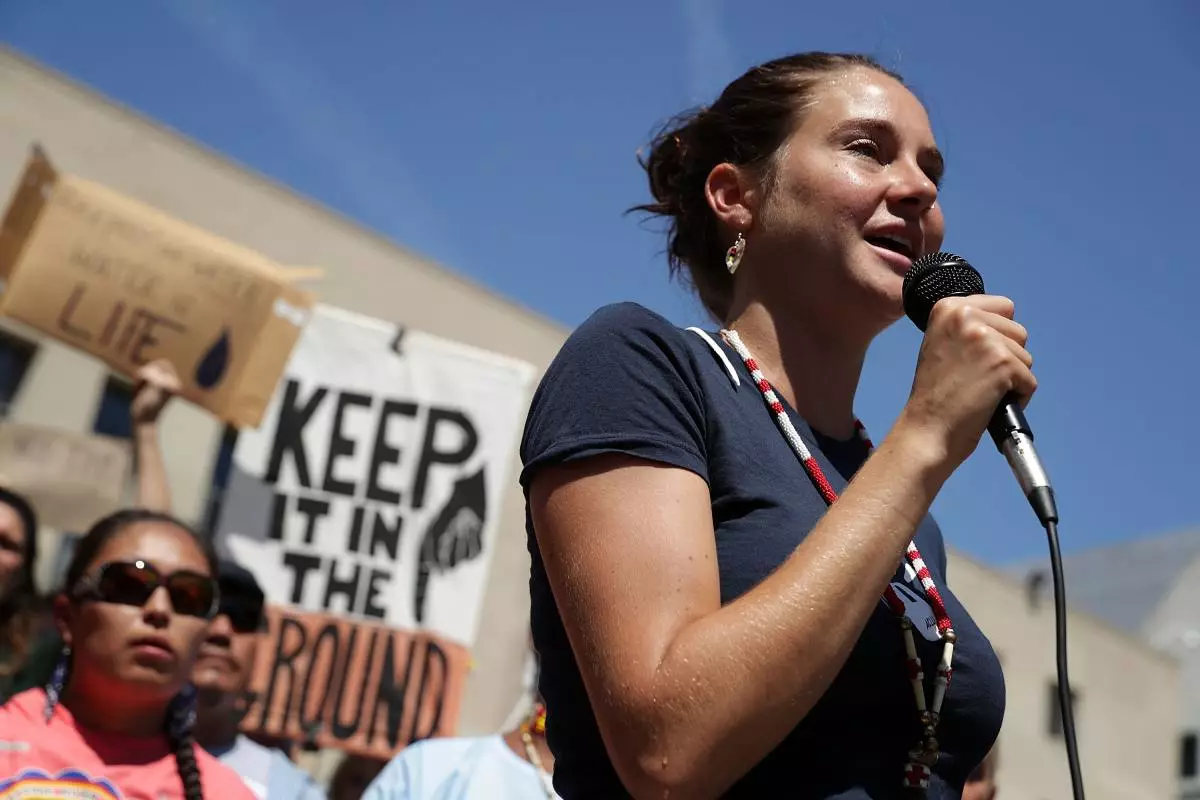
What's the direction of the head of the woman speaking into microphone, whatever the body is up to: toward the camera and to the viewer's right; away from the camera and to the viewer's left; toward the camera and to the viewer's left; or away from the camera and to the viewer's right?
toward the camera and to the viewer's right

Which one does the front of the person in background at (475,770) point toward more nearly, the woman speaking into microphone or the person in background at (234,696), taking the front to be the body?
the woman speaking into microphone

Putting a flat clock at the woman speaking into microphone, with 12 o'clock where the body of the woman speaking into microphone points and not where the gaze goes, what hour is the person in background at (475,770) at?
The person in background is roughly at 7 o'clock from the woman speaking into microphone.

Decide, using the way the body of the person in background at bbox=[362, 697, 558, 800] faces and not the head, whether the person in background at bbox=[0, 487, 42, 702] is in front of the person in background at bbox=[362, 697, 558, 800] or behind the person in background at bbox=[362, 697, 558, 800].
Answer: behind

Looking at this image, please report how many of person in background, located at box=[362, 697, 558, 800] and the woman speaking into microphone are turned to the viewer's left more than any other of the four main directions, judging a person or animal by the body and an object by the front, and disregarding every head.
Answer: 0

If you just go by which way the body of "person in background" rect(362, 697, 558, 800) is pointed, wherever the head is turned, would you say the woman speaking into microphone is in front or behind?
in front

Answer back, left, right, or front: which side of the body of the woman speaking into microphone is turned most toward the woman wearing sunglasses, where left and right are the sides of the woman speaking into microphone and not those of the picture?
back

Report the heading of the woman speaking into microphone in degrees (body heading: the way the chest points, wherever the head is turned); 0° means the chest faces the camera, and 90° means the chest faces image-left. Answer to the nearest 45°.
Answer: approximately 315°

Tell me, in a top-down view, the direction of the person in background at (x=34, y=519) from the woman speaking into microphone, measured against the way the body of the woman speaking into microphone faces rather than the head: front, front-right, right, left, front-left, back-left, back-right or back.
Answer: back

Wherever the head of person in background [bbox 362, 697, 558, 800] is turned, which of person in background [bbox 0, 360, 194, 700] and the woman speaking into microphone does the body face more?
the woman speaking into microphone

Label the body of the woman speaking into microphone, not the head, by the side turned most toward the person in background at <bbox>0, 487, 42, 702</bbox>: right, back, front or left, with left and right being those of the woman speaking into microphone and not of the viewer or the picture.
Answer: back

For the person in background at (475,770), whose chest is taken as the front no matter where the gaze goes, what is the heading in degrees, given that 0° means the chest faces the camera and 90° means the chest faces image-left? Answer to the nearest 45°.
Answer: approximately 315°
